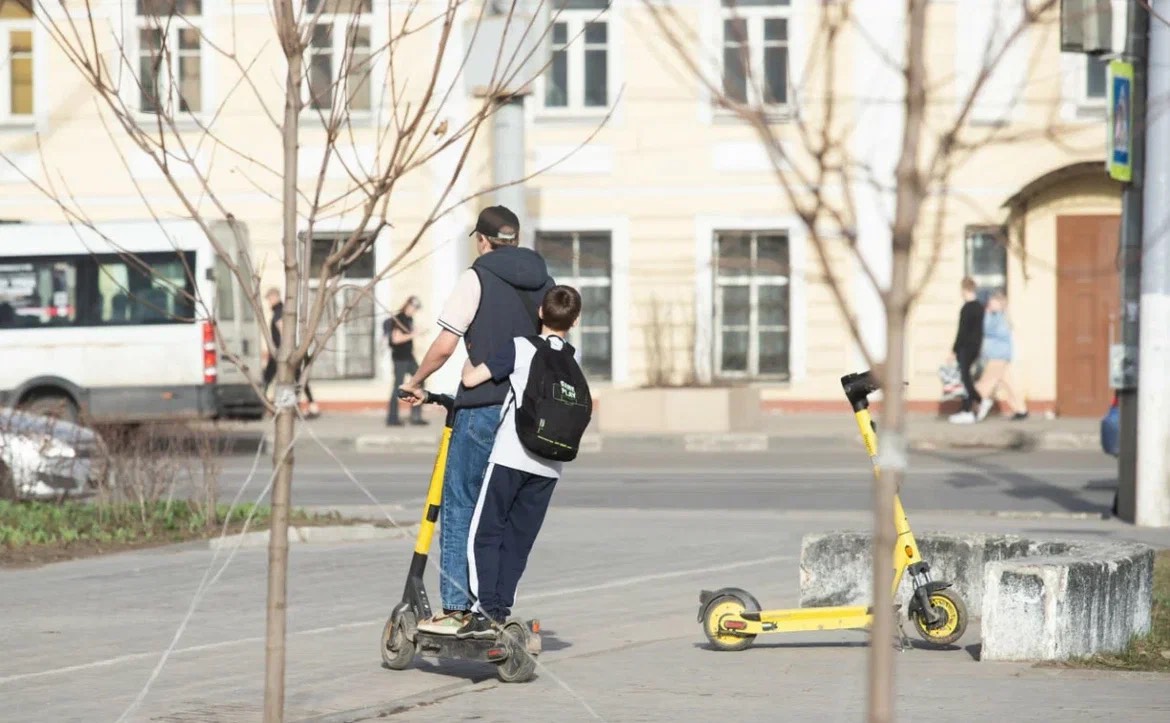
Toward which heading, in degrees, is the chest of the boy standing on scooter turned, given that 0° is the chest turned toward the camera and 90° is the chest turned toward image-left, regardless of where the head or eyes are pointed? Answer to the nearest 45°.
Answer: approximately 135°

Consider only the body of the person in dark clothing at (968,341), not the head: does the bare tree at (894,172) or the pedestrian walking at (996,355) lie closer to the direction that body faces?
the bare tree

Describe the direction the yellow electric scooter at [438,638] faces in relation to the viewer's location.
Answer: facing away from the viewer and to the left of the viewer

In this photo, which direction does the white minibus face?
to the viewer's left

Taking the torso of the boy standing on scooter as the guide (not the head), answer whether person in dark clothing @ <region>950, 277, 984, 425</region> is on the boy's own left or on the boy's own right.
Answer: on the boy's own right

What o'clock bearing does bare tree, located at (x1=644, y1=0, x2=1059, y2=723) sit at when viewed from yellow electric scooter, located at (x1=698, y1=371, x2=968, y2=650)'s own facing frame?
The bare tree is roughly at 3 o'clock from the yellow electric scooter.

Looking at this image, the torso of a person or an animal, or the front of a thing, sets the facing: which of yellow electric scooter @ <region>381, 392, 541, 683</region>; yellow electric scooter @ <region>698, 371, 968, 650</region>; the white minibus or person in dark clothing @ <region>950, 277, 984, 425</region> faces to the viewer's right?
yellow electric scooter @ <region>698, 371, 968, 650</region>

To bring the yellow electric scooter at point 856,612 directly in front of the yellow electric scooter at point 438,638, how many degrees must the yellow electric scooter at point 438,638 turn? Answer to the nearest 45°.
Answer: approximately 135° to its right

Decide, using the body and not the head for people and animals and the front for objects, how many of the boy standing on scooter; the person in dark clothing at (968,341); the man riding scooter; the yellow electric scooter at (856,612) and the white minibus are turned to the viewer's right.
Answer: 1

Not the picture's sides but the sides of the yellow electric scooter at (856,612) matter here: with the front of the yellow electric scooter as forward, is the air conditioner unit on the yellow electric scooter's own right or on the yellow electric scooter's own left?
on the yellow electric scooter's own left

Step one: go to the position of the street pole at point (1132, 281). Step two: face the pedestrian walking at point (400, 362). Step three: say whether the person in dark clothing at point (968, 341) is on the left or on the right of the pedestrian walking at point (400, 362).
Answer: right

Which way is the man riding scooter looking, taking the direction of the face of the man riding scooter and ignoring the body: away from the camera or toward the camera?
away from the camera

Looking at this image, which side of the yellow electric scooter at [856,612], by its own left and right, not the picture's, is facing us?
right
